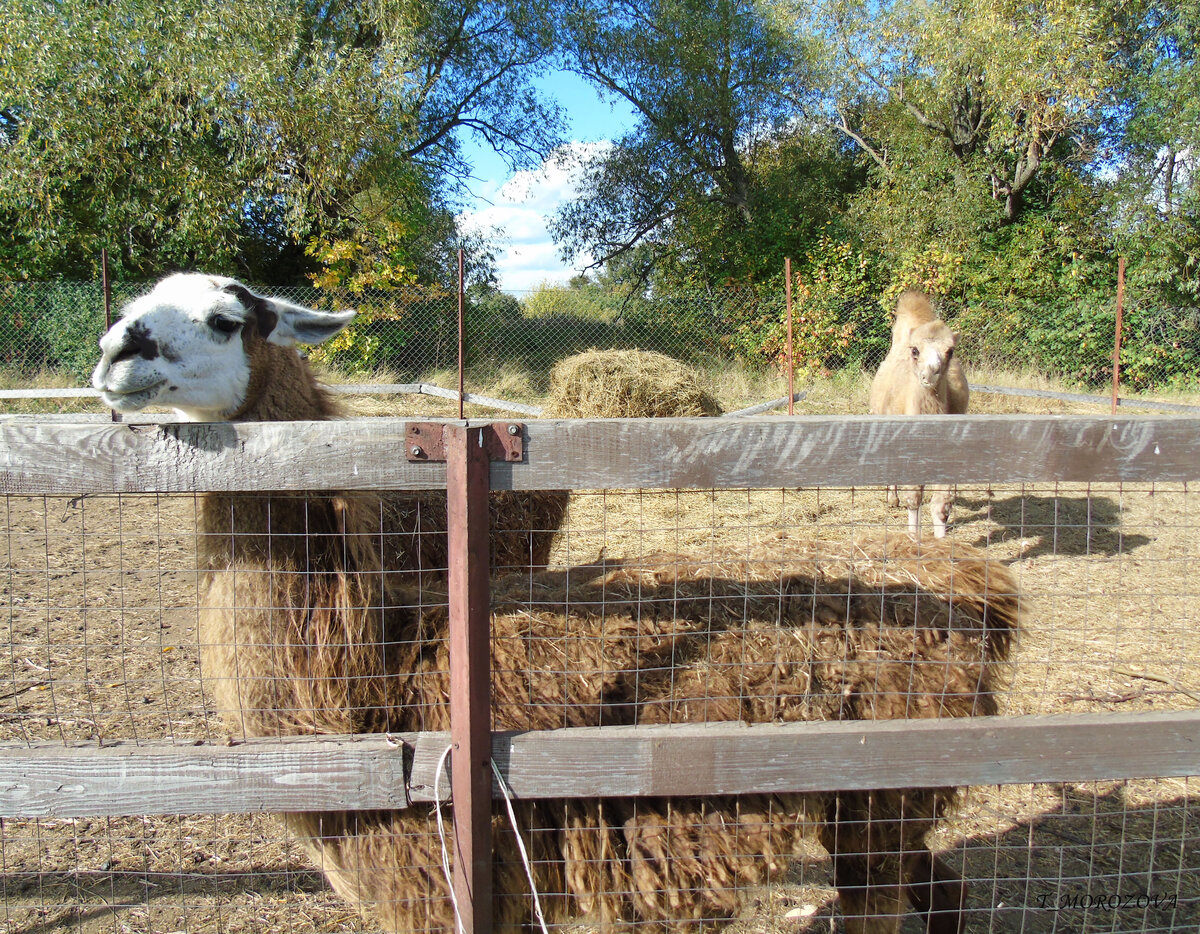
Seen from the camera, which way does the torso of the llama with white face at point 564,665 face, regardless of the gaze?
to the viewer's left

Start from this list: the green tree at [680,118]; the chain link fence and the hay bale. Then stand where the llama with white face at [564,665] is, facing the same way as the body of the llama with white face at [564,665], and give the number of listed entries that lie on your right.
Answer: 3

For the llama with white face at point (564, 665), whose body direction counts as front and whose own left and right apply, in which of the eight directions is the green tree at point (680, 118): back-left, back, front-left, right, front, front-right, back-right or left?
right

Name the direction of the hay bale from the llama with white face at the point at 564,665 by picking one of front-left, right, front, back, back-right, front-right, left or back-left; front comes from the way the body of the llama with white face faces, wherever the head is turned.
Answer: right

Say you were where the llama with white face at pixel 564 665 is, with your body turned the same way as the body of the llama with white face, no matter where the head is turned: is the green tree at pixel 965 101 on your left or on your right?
on your right
